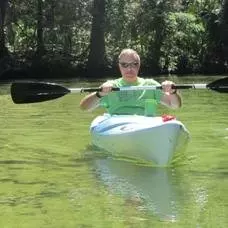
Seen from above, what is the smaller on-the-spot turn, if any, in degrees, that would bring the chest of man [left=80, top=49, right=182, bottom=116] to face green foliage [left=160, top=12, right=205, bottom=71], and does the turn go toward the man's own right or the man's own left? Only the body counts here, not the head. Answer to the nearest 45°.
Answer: approximately 180°

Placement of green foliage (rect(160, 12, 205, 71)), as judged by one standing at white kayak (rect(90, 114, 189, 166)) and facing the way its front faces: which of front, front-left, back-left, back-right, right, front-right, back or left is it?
back-left

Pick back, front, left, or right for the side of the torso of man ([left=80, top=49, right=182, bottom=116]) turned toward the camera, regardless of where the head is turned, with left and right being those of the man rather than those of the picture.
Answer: front
